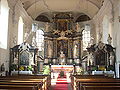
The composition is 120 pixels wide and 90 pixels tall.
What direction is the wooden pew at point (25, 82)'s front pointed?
away from the camera

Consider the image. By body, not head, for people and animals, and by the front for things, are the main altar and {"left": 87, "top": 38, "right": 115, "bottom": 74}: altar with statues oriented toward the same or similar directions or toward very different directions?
same or similar directions

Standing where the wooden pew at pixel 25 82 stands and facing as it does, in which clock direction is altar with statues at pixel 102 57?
The altar with statues is roughly at 1 o'clock from the wooden pew.

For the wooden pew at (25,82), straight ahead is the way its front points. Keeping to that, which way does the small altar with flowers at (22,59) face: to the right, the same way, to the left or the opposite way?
the opposite way

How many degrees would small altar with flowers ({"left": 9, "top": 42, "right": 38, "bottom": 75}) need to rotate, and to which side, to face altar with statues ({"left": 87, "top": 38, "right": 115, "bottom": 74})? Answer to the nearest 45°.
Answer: approximately 90° to its left

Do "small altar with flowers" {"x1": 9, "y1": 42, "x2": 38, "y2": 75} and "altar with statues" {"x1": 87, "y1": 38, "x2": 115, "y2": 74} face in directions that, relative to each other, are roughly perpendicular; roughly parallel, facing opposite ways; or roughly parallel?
roughly parallel

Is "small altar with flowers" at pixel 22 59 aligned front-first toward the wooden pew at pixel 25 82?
yes

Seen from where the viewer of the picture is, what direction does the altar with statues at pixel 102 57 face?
facing the viewer

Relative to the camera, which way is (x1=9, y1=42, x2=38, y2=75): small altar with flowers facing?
toward the camera

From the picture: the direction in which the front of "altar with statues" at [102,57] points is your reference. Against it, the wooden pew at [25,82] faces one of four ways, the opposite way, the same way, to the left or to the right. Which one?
the opposite way

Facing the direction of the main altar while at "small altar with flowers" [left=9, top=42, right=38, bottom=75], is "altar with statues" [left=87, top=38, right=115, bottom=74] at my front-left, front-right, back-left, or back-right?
front-right

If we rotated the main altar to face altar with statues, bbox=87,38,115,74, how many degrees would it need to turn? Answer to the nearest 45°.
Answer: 0° — it already faces it

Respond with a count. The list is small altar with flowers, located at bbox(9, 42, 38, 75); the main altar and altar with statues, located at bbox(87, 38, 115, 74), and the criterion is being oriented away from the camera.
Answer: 0

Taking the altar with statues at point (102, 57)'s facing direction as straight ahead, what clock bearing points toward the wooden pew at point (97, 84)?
The wooden pew is roughly at 12 o'clock from the altar with statues.
